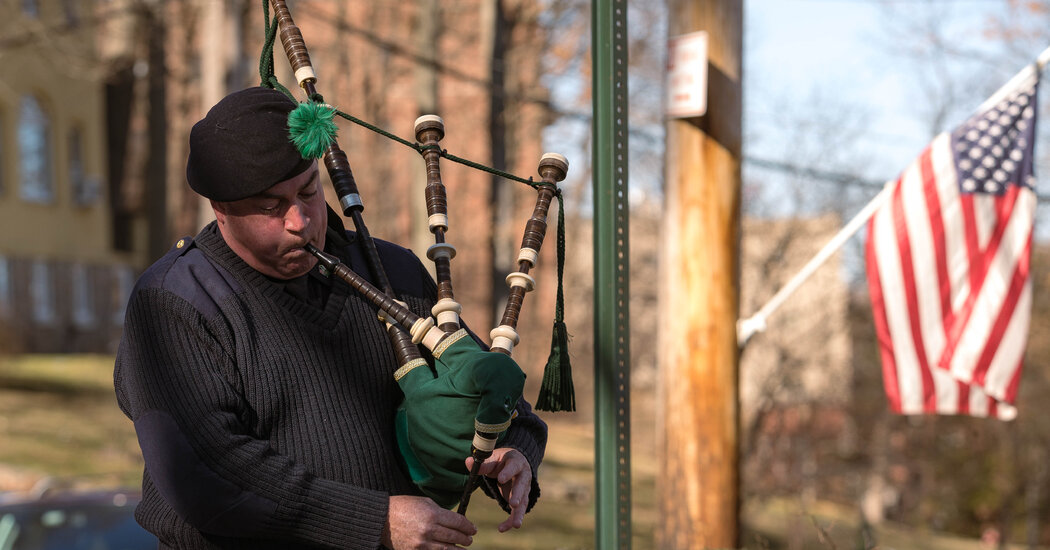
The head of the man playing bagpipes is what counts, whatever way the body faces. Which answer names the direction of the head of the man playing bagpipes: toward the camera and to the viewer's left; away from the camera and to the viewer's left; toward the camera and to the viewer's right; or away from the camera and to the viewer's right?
toward the camera and to the viewer's right

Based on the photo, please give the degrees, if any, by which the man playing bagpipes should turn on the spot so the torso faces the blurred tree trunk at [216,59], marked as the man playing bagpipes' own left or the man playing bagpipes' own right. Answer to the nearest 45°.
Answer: approximately 135° to the man playing bagpipes' own left

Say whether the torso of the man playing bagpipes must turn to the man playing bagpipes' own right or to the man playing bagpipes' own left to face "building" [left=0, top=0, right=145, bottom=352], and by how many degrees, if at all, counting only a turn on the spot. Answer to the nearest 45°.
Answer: approximately 135° to the man playing bagpipes' own left

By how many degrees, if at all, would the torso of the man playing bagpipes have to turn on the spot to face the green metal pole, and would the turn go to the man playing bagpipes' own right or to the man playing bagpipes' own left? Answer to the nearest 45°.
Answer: approximately 90° to the man playing bagpipes' own left

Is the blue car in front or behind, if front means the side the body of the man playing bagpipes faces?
behind

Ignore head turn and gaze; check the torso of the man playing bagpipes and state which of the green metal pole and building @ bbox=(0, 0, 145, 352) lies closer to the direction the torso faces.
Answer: the green metal pole

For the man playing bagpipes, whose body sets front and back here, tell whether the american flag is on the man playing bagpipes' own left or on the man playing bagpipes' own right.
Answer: on the man playing bagpipes' own left

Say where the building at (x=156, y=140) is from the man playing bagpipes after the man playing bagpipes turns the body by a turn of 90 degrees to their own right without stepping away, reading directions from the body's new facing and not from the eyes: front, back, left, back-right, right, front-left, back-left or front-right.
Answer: back-right

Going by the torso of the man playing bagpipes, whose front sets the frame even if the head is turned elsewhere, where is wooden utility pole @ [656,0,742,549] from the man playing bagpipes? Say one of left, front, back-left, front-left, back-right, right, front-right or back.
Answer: left

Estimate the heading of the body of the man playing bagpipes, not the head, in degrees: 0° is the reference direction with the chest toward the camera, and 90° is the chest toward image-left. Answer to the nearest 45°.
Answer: approximately 315°
